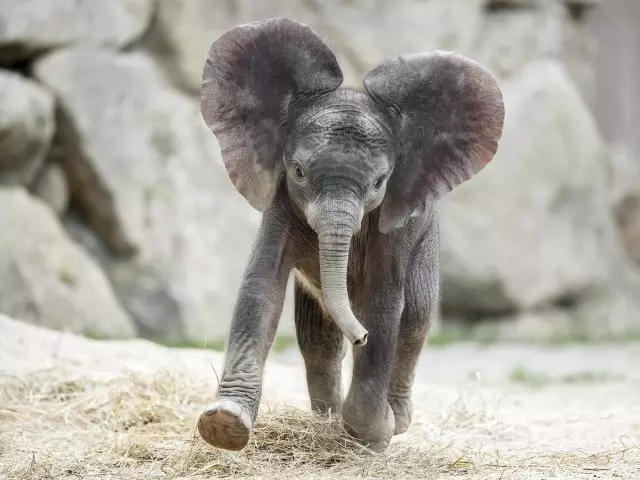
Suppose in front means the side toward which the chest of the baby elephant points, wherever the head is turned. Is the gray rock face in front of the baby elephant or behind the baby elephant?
behind

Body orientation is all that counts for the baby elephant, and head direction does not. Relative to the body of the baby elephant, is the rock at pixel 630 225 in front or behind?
behind

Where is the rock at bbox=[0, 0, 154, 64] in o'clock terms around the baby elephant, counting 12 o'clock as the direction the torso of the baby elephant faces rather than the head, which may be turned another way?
The rock is roughly at 5 o'clock from the baby elephant.

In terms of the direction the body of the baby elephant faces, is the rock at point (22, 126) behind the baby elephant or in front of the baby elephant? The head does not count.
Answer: behind

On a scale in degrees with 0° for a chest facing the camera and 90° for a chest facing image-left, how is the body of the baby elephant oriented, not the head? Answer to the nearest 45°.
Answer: approximately 0°

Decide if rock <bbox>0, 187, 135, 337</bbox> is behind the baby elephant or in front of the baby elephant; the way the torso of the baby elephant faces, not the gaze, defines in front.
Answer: behind

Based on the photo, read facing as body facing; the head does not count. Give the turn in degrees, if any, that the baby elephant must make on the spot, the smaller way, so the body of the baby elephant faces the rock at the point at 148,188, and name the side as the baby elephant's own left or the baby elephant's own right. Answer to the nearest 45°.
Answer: approximately 180°

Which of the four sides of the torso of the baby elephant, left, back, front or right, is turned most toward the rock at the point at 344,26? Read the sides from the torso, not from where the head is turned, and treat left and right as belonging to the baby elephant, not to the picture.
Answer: back
